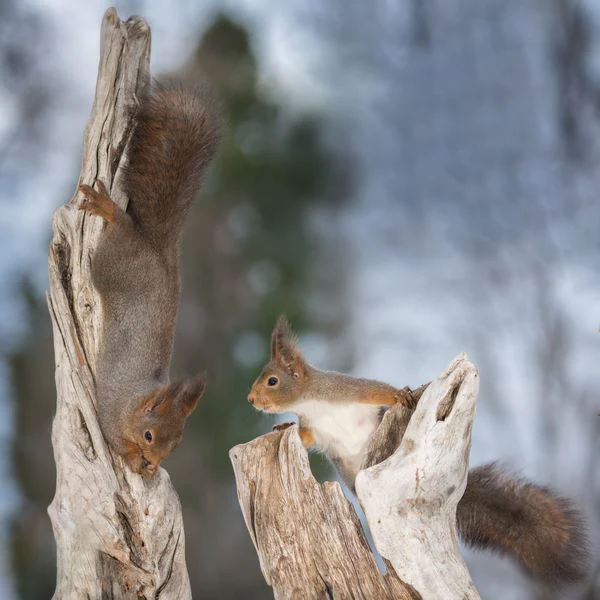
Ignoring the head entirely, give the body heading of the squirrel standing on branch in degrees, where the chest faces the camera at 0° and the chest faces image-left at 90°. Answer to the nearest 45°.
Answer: approximately 90°

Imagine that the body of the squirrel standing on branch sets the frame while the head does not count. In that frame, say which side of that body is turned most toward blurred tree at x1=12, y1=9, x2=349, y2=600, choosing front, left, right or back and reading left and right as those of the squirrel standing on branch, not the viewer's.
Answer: right
